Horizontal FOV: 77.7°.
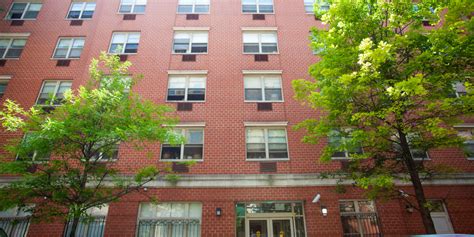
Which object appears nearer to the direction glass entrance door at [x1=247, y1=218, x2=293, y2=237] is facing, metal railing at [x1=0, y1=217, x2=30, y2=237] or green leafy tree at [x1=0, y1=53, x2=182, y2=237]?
the green leafy tree

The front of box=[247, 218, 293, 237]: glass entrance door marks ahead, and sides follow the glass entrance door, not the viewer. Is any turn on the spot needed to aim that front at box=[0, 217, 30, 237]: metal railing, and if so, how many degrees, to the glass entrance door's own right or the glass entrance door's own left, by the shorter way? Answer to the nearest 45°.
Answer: approximately 90° to the glass entrance door's own right

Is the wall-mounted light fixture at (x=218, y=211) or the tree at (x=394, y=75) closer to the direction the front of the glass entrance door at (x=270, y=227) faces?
the tree

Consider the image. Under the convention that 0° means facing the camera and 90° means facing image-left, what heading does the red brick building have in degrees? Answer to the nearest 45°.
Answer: approximately 0°

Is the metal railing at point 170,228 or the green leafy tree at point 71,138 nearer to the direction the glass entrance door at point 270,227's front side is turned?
the green leafy tree

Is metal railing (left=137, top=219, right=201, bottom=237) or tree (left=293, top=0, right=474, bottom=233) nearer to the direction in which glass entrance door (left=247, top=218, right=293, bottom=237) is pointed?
the tree

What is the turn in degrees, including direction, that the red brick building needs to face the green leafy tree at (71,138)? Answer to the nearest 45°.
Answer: approximately 45° to its right
